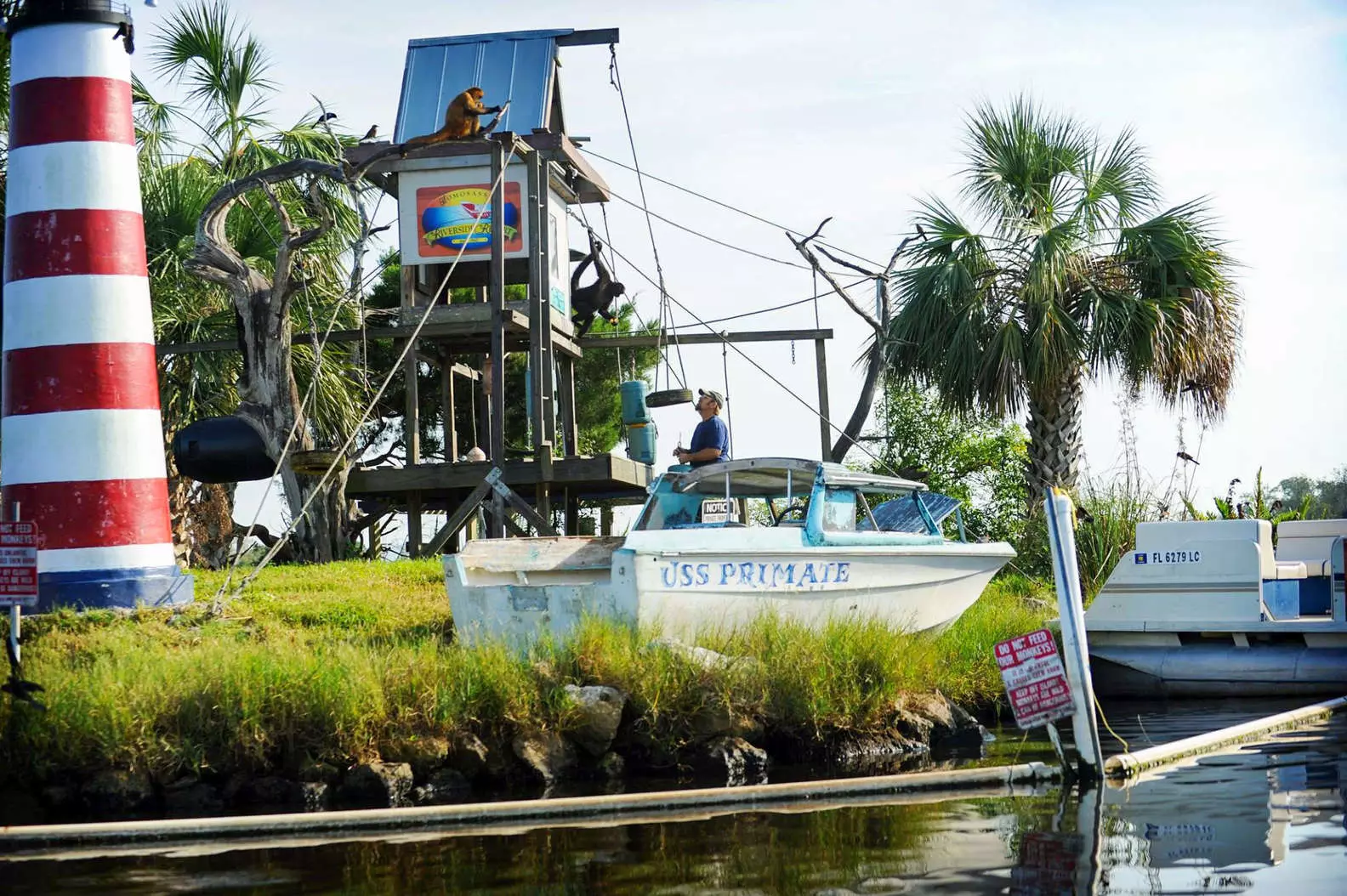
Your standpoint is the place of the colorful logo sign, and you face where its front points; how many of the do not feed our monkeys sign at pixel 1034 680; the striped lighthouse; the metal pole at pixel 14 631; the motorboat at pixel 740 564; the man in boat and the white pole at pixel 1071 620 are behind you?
0

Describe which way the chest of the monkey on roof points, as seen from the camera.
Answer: to the viewer's right

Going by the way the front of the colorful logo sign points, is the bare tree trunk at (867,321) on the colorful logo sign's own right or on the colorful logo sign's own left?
on the colorful logo sign's own left

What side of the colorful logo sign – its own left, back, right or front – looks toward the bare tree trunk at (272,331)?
right

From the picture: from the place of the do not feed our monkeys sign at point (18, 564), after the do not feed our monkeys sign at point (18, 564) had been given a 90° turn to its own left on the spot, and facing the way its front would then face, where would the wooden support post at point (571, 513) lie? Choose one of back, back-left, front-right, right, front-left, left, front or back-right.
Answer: front-left

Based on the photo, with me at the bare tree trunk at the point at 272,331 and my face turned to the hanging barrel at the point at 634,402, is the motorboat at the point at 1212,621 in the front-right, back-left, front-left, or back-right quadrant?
front-right

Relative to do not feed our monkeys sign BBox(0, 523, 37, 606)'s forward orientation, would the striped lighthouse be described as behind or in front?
behind

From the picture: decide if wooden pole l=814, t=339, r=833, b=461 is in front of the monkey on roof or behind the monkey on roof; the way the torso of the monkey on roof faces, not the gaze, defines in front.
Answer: in front

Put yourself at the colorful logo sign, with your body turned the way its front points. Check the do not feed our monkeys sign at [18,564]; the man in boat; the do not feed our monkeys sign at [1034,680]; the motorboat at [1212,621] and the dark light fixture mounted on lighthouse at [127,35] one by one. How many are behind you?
0

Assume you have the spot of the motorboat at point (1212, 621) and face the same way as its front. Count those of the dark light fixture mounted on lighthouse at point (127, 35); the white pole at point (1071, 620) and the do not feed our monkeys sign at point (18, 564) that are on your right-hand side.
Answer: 0

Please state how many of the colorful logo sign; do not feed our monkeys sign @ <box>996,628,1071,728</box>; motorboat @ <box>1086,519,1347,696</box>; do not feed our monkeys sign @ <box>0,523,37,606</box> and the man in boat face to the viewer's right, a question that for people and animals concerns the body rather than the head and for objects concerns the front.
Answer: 0

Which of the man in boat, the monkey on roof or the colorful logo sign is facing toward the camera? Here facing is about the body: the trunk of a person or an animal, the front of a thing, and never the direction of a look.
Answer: the colorful logo sign

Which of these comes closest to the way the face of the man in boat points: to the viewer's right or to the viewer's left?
to the viewer's left

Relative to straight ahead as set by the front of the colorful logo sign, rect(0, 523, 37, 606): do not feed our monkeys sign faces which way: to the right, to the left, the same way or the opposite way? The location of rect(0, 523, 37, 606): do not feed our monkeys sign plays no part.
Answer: the same way

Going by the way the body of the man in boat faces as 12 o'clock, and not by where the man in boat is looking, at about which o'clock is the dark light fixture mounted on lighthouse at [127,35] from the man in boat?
The dark light fixture mounted on lighthouse is roughly at 11 o'clock from the man in boat.

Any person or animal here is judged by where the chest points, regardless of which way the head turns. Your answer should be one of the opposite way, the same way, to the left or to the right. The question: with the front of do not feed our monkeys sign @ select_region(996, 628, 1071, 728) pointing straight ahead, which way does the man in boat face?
to the right

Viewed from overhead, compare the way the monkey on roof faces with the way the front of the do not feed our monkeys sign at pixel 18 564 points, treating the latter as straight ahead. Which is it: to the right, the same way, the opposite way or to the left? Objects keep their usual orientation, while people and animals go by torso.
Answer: to the left

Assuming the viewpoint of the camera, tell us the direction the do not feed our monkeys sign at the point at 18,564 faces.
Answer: facing the viewer

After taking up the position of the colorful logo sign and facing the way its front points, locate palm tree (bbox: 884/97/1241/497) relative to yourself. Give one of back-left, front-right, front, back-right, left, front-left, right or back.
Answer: left

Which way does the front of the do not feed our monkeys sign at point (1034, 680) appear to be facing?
toward the camera
